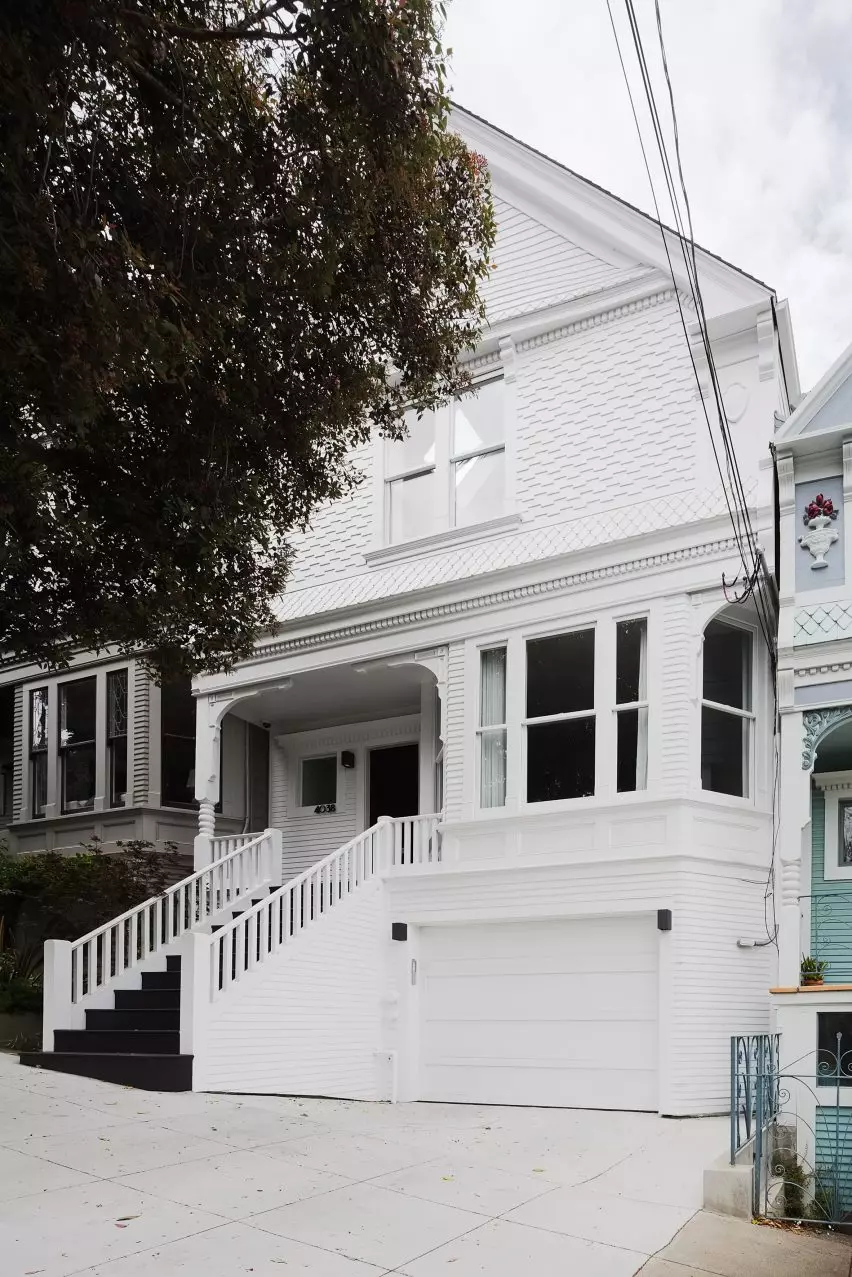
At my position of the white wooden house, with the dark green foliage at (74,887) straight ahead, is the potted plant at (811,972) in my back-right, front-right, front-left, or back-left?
back-left

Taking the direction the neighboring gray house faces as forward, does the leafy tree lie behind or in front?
in front

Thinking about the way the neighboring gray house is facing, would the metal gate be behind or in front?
in front

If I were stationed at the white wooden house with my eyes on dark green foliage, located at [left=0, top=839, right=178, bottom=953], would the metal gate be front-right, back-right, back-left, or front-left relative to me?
back-left

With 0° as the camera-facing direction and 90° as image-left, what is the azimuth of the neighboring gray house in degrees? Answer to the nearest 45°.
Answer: approximately 0°
